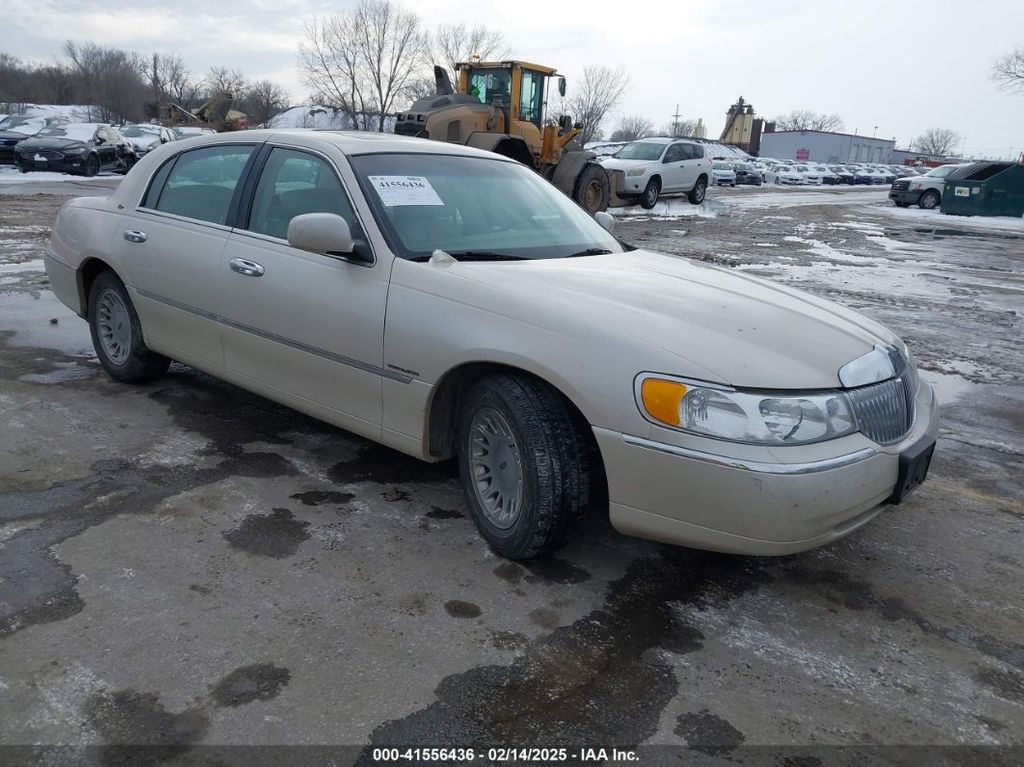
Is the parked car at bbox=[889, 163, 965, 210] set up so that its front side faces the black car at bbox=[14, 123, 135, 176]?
yes

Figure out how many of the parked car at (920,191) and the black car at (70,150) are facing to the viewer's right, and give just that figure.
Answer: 0

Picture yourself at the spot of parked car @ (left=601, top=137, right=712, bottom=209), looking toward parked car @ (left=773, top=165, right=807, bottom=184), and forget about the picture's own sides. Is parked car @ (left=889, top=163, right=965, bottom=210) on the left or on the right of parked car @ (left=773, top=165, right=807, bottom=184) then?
right

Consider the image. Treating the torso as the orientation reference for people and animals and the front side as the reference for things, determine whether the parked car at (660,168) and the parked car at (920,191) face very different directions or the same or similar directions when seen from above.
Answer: same or similar directions

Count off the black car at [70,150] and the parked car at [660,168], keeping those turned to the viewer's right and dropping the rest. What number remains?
0

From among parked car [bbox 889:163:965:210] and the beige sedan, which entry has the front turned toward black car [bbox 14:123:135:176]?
the parked car

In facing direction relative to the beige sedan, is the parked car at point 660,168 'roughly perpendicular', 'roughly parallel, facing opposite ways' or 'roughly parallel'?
roughly perpendicular

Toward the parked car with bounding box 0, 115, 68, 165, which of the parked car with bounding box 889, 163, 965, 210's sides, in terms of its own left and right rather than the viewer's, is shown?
front

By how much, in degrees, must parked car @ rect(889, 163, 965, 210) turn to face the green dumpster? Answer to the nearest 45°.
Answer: approximately 90° to its left

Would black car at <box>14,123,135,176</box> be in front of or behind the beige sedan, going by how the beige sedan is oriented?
behind

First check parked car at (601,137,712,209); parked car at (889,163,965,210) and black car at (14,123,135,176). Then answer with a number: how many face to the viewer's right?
0

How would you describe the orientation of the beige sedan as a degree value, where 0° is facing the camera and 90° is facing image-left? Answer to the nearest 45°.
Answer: approximately 315°

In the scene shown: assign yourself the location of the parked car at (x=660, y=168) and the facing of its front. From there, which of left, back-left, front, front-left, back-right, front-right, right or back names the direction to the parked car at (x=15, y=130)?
front-right

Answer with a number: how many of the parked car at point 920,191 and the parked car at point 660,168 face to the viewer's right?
0

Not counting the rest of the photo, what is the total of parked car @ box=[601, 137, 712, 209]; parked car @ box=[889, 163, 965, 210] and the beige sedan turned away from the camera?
0

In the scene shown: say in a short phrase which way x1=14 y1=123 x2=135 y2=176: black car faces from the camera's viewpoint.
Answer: facing the viewer and to the left of the viewer
